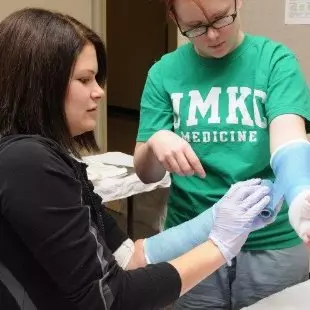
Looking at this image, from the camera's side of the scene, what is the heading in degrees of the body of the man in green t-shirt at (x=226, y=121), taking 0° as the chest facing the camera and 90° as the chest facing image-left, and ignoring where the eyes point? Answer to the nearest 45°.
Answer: approximately 0°

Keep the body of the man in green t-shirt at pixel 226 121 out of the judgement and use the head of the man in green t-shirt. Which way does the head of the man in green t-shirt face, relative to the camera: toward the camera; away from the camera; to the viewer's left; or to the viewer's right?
toward the camera
